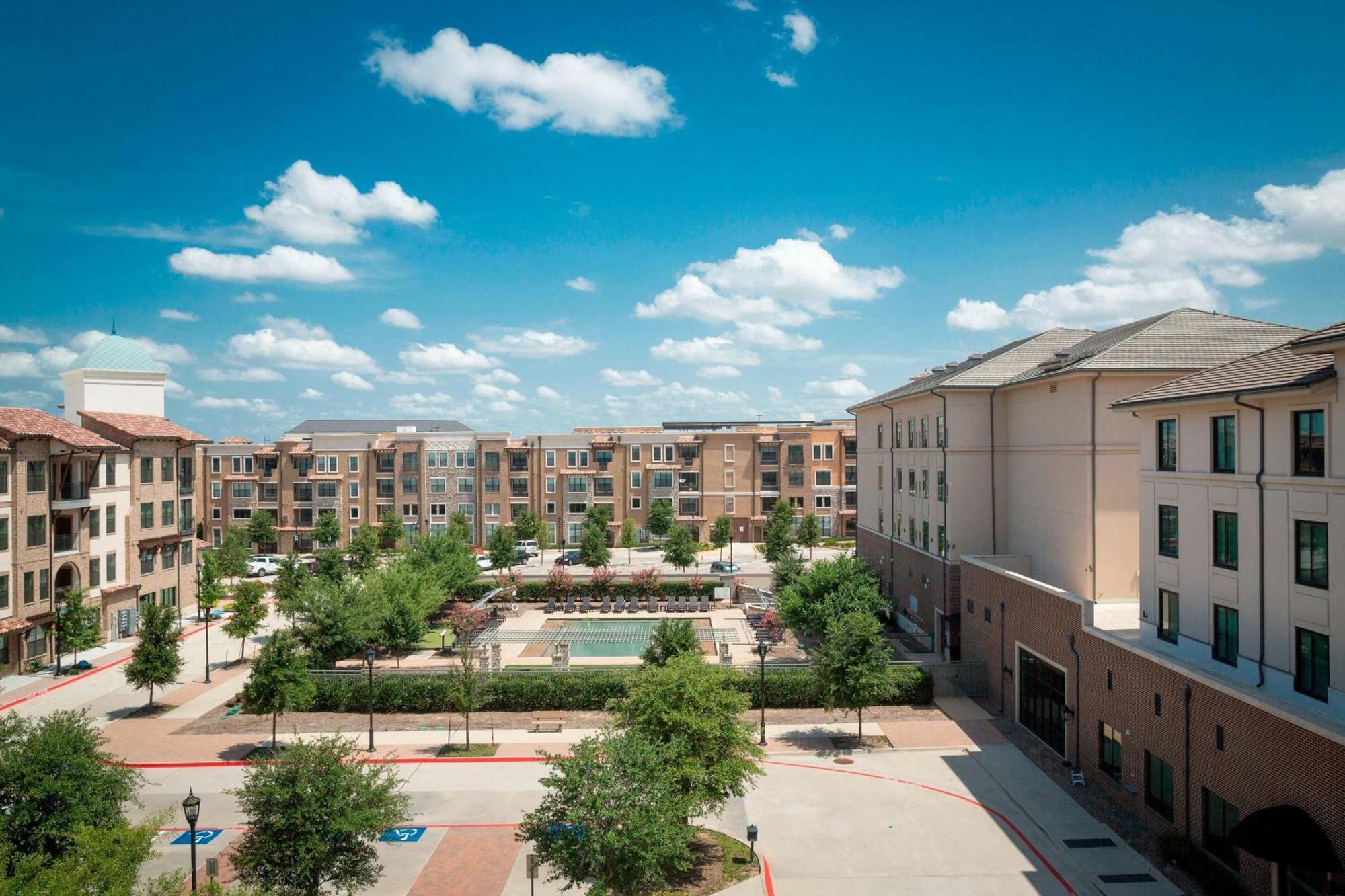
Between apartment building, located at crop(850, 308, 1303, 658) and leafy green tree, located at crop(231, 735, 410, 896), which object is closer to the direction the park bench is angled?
the leafy green tree

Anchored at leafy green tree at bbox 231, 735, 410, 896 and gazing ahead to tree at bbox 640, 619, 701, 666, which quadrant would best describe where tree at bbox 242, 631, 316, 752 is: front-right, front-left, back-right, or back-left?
front-left

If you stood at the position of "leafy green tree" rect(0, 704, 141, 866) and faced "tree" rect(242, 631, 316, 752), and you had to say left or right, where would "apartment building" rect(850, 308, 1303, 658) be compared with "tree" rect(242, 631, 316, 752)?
right

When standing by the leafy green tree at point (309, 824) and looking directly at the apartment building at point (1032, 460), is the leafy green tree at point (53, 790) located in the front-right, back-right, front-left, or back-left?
back-left

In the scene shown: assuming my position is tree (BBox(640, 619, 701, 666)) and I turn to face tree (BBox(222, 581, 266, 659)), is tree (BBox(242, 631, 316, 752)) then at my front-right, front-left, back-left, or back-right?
front-left

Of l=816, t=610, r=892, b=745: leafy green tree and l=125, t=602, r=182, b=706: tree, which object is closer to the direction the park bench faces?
the leafy green tree

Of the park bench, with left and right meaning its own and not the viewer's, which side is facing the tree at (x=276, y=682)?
right

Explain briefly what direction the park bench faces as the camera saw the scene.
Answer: facing the viewer

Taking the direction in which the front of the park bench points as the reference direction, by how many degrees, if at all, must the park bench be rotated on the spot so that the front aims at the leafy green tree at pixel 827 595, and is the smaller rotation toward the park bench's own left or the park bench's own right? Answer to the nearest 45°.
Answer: approximately 135° to the park bench's own left

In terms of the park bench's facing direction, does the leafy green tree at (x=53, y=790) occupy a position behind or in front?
in front

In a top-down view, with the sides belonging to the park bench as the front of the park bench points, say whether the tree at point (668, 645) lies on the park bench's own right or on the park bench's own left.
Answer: on the park bench's own left

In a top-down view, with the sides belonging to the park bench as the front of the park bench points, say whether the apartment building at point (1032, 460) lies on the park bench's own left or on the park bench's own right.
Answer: on the park bench's own left

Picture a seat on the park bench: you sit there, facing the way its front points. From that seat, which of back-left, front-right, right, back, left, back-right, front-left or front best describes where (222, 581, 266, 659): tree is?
back-right

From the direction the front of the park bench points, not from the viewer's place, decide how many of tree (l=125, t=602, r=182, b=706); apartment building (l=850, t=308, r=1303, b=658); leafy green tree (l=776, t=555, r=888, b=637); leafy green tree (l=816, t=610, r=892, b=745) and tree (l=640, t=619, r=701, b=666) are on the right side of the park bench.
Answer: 1

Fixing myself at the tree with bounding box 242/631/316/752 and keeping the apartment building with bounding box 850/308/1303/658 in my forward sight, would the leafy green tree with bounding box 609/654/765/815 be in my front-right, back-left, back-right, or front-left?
front-right

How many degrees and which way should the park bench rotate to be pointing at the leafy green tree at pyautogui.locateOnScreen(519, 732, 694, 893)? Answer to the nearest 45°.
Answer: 0° — it already faces it
